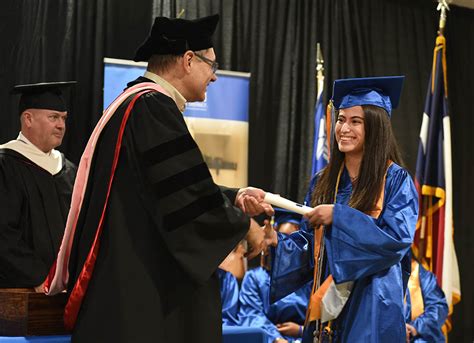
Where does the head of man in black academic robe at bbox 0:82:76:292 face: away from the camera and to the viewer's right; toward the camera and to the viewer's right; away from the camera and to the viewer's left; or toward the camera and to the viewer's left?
toward the camera and to the viewer's right

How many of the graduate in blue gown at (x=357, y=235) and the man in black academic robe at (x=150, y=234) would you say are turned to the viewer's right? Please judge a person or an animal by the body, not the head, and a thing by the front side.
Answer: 1

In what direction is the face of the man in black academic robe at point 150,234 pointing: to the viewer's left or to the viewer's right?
to the viewer's right

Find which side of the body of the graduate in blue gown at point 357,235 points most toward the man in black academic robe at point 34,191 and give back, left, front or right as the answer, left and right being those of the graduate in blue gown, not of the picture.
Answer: right

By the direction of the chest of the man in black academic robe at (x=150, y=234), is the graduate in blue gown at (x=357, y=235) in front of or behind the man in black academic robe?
in front

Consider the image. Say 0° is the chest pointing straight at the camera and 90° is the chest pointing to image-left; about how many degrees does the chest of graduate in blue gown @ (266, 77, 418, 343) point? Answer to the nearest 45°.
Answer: approximately 45°

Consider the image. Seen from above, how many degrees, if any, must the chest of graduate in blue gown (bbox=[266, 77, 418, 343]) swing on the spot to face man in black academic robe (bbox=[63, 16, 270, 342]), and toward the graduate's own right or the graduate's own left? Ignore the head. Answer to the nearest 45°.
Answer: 0° — they already face them

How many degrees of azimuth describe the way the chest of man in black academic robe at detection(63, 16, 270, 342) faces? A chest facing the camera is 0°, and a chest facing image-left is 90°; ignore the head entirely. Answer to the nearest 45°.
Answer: approximately 270°

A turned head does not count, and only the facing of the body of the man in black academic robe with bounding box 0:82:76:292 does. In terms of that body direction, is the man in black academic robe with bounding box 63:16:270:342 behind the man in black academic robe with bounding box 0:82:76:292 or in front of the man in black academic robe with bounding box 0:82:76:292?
in front

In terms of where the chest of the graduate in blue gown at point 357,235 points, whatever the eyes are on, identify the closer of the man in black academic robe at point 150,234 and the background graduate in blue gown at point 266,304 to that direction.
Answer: the man in black academic robe

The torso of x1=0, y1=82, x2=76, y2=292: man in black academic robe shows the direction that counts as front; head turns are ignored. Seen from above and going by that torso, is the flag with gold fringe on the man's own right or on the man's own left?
on the man's own left

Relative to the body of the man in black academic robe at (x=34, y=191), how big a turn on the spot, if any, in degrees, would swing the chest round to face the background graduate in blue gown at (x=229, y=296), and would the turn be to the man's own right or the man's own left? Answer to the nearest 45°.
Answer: approximately 45° to the man's own left

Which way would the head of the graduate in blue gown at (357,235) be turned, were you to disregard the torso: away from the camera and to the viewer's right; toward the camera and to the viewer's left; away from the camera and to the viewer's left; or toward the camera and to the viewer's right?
toward the camera and to the viewer's left
